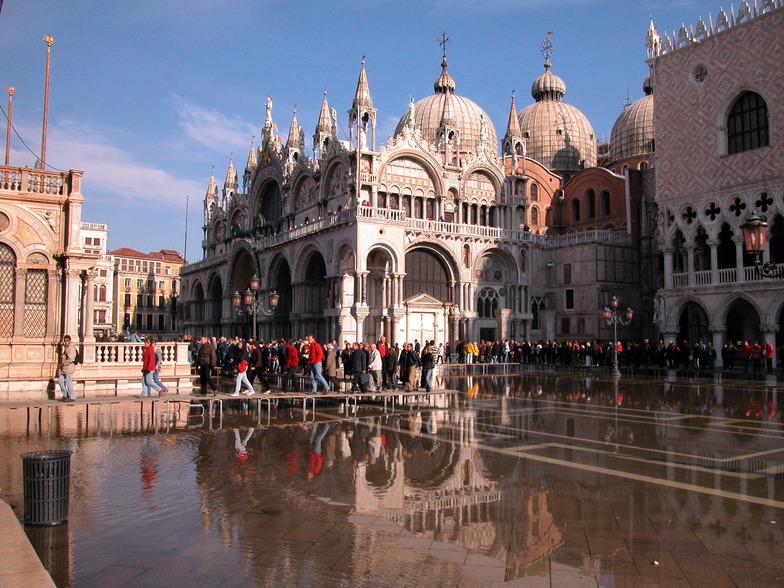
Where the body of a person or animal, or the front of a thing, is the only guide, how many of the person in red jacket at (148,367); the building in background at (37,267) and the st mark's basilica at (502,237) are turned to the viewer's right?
1

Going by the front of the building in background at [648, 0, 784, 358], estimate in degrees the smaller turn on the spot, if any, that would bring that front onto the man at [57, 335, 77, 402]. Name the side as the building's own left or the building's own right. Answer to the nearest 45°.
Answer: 0° — it already faces them

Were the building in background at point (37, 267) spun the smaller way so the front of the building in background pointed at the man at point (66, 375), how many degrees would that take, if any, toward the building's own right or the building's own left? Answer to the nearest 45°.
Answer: approximately 90° to the building's own right

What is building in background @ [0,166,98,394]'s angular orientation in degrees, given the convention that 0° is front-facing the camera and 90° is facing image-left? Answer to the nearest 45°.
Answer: approximately 270°

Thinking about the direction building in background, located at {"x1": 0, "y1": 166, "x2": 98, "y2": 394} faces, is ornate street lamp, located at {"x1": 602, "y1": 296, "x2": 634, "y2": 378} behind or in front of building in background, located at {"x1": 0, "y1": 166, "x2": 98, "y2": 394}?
in front

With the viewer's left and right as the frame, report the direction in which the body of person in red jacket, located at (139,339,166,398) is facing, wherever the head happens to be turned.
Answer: facing to the left of the viewer

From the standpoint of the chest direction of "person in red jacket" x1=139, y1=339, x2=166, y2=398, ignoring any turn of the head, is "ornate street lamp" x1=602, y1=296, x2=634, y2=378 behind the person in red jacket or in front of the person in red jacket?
behind

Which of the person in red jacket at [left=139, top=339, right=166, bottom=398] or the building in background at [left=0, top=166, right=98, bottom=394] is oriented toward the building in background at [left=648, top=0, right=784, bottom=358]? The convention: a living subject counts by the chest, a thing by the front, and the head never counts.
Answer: the building in background at [left=0, top=166, right=98, bottom=394]

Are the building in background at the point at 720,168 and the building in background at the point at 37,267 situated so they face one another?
yes

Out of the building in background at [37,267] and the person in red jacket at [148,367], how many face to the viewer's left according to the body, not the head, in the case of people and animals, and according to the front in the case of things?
1

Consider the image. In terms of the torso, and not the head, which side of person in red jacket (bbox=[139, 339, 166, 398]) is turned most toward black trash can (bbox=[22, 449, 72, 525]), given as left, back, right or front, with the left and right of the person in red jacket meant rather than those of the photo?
left

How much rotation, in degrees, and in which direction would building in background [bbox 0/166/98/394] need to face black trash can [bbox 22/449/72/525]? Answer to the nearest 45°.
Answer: approximately 90° to its right

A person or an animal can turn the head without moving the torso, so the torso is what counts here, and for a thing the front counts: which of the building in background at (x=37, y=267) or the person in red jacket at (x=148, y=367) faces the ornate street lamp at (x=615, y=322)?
the building in background

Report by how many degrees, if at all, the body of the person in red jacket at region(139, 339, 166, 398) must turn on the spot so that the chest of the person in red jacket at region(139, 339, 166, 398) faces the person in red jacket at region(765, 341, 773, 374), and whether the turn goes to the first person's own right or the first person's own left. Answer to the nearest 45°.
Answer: approximately 180°

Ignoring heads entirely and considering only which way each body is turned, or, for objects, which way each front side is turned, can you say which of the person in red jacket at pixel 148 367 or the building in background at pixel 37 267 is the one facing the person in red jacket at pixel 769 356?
the building in background
